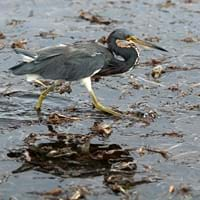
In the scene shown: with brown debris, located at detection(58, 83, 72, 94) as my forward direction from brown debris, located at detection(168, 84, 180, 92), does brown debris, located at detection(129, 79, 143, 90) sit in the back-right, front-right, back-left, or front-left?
front-right

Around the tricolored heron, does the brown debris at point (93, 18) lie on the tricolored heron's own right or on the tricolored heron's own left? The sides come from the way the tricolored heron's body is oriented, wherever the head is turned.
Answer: on the tricolored heron's own left

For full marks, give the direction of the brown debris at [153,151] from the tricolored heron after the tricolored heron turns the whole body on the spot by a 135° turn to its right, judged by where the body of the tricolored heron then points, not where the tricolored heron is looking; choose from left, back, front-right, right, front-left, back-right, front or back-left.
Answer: left

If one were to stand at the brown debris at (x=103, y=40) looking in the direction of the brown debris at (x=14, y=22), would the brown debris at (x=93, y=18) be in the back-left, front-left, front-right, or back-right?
front-right

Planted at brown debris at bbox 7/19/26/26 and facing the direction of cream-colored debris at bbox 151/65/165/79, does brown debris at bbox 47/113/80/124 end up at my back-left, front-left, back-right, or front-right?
front-right

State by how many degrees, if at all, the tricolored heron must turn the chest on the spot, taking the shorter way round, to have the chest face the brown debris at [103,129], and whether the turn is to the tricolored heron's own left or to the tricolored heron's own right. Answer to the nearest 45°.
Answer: approximately 45° to the tricolored heron's own right

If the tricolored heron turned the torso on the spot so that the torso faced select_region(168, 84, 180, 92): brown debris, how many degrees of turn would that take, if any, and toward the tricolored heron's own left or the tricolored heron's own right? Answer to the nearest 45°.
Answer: approximately 45° to the tricolored heron's own left

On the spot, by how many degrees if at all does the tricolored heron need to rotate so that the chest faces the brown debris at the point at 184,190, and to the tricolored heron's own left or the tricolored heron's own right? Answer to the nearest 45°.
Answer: approximately 45° to the tricolored heron's own right

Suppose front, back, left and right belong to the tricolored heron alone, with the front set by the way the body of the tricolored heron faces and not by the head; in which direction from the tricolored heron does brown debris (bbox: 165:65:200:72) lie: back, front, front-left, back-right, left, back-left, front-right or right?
front-left

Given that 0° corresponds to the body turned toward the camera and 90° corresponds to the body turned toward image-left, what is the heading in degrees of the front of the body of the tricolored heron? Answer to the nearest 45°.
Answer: approximately 270°

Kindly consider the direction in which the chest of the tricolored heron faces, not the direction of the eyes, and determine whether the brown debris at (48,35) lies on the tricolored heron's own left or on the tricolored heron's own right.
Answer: on the tricolored heron's own left

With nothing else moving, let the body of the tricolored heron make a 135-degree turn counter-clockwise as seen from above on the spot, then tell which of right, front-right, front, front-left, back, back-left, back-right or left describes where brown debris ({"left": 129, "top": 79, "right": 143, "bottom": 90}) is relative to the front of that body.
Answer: right

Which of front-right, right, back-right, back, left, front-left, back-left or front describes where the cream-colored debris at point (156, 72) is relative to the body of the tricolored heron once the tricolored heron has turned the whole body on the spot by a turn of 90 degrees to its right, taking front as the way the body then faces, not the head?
back-left

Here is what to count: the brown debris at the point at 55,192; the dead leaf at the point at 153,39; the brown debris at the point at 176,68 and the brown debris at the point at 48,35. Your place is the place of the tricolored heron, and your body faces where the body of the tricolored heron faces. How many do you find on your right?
1

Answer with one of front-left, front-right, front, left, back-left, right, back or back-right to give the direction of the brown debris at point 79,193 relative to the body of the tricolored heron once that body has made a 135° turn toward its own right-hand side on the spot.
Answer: front-left
